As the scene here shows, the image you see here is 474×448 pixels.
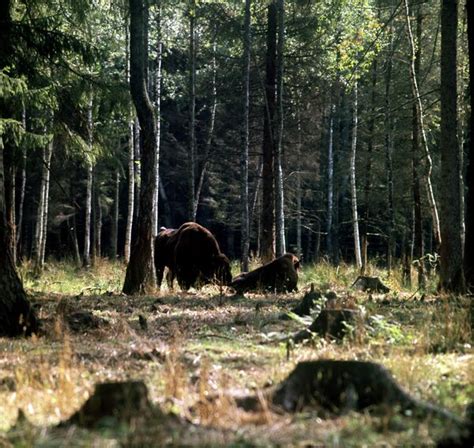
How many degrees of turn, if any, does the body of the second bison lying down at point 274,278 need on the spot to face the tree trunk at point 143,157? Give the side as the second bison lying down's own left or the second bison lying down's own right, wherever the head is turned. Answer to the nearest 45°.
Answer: approximately 180°

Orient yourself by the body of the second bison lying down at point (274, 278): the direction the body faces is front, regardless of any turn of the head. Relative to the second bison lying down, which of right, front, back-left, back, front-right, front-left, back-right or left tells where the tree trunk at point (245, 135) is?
left

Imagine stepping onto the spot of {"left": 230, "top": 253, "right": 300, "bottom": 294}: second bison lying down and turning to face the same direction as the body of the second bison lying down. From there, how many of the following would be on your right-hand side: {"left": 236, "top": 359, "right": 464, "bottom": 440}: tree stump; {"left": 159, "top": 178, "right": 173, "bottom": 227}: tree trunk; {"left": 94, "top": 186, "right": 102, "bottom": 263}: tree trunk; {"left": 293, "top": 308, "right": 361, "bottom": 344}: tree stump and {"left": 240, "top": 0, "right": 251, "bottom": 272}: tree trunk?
2

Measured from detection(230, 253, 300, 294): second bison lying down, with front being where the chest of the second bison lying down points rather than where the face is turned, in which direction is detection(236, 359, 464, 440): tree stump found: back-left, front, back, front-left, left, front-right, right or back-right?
right

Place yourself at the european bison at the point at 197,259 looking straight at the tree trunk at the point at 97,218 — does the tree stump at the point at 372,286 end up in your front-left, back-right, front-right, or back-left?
back-right

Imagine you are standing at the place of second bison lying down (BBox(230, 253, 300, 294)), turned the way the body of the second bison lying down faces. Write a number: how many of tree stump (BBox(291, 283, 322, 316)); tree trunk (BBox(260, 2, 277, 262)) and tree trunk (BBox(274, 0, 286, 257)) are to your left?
2

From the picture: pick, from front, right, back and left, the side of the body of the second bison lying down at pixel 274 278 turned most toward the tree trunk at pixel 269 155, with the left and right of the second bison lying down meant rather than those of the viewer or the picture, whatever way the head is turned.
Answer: left

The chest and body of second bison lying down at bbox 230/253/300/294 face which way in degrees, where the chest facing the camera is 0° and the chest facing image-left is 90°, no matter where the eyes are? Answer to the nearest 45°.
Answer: approximately 270°

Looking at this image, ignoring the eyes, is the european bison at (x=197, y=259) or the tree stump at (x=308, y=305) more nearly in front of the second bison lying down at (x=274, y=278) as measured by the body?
the tree stump

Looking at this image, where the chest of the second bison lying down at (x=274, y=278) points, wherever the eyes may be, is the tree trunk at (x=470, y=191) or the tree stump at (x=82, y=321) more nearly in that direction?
the tree trunk

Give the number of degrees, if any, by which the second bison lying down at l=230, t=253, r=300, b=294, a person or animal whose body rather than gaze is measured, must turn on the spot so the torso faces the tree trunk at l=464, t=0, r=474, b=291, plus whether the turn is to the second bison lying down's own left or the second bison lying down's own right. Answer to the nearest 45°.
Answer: approximately 45° to the second bison lying down's own right

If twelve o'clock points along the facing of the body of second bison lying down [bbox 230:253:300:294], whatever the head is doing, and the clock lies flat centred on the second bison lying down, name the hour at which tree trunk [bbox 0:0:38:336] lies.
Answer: The tree trunk is roughly at 4 o'clock from the second bison lying down.

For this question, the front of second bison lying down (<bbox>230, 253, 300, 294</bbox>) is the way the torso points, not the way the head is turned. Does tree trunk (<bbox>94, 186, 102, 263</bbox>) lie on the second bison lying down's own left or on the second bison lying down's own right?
on the second bison lying down's own left
